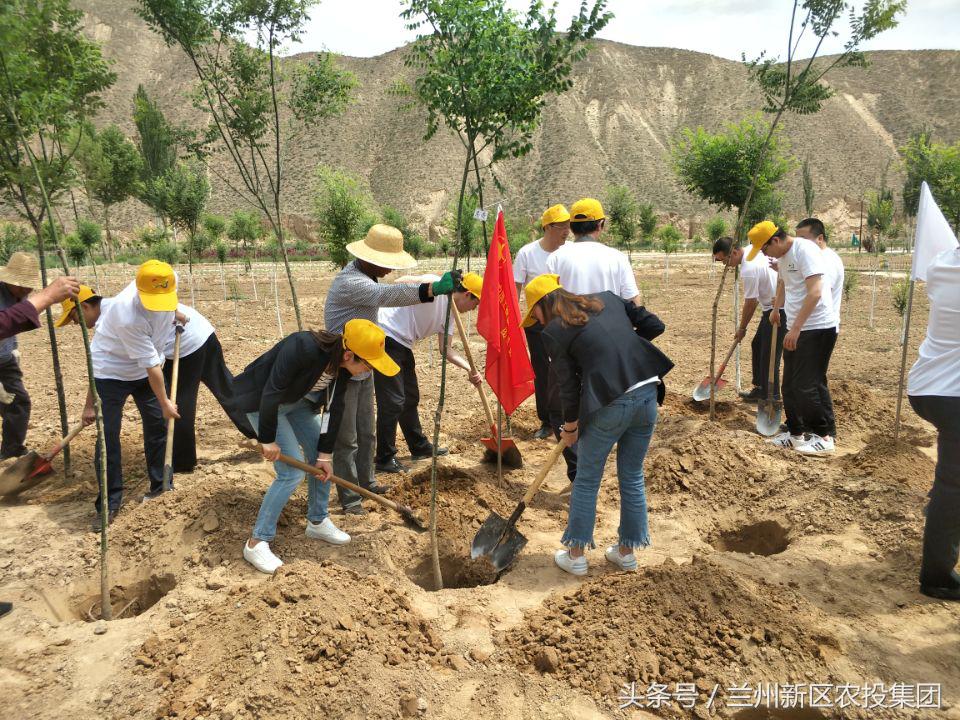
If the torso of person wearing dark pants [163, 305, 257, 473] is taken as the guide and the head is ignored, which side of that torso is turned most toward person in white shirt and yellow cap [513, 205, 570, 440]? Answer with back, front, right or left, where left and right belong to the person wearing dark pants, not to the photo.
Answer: back

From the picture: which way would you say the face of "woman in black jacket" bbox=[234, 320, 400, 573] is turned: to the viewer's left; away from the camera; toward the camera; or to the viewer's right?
to the viewer's right

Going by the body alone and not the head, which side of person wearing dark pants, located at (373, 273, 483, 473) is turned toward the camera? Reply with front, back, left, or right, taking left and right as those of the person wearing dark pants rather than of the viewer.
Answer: right

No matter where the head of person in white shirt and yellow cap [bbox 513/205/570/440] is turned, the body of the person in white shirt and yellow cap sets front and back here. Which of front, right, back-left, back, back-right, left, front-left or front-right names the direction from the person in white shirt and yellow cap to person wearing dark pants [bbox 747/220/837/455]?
front-left

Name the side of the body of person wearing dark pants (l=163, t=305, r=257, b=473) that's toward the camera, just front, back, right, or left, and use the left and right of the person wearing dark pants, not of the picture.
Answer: left

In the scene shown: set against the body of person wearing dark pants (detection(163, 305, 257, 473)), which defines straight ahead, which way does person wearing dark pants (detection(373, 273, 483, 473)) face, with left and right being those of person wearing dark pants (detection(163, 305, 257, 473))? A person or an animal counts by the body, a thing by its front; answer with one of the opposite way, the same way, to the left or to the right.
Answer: the opposite way

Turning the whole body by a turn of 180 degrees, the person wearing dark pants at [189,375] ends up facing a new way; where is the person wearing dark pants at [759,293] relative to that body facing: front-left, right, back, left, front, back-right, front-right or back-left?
front

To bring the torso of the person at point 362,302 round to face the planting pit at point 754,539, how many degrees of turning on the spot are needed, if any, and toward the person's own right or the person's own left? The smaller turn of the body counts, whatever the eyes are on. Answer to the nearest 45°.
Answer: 0° — they already face it
